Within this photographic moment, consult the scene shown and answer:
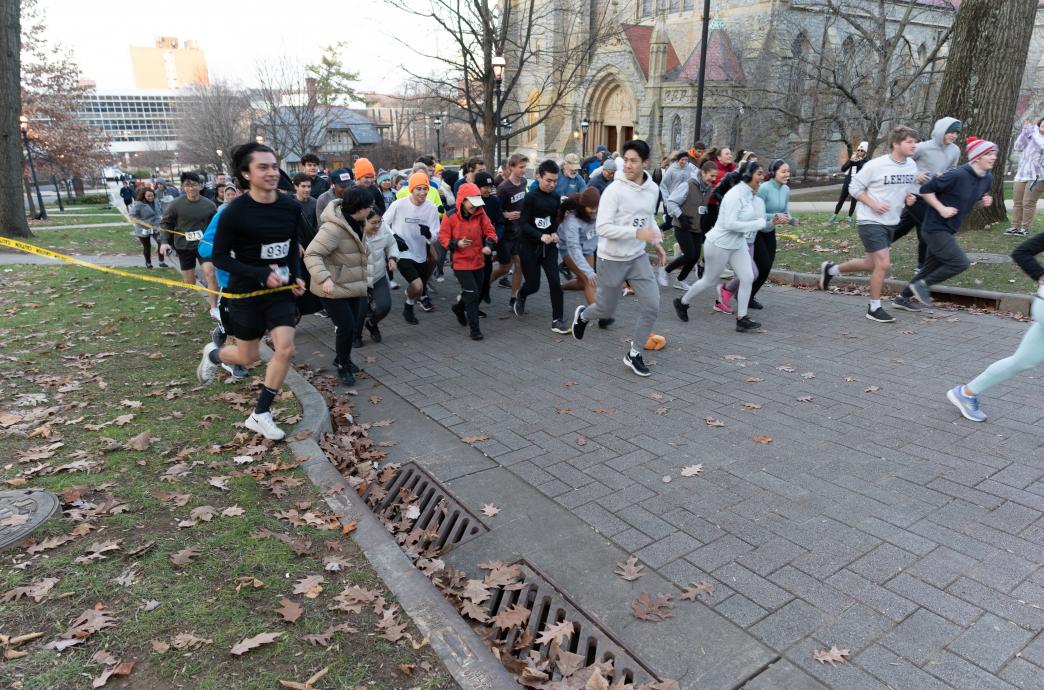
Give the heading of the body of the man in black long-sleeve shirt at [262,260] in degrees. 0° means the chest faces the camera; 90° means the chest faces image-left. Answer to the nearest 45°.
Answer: approximately 315°

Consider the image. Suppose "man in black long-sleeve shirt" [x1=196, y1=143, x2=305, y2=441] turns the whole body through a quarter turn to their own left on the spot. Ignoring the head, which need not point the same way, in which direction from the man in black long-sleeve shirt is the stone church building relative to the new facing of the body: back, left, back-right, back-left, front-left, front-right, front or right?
front

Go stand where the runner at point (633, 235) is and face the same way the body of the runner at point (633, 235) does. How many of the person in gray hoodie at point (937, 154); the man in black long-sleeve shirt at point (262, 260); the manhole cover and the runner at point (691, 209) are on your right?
2

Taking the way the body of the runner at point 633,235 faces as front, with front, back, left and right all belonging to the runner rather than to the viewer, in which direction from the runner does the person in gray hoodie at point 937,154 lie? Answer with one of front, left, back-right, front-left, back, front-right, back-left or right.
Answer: left

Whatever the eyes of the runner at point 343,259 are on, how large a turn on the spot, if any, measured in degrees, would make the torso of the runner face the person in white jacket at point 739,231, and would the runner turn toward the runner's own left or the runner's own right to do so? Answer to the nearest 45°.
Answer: approximately 45° to the runner's own left

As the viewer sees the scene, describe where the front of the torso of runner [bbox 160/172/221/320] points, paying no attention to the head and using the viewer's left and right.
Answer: facing the viewer and to the right of the viewer

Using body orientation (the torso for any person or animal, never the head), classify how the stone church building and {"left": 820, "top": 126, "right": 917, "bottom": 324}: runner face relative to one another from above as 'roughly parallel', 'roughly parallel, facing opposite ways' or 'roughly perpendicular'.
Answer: roughly perpendicular

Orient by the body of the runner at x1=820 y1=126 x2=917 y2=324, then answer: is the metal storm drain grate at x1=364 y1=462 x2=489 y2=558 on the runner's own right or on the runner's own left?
on the runner's own right

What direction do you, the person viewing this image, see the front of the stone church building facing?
facing the viewer and to the left of the viewer

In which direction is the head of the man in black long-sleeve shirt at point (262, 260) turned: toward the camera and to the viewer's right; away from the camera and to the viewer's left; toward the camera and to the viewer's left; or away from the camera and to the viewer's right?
toward the camera and to the viewer's right

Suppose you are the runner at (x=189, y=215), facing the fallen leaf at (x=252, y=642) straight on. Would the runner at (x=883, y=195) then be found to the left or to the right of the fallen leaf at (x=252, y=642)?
left
